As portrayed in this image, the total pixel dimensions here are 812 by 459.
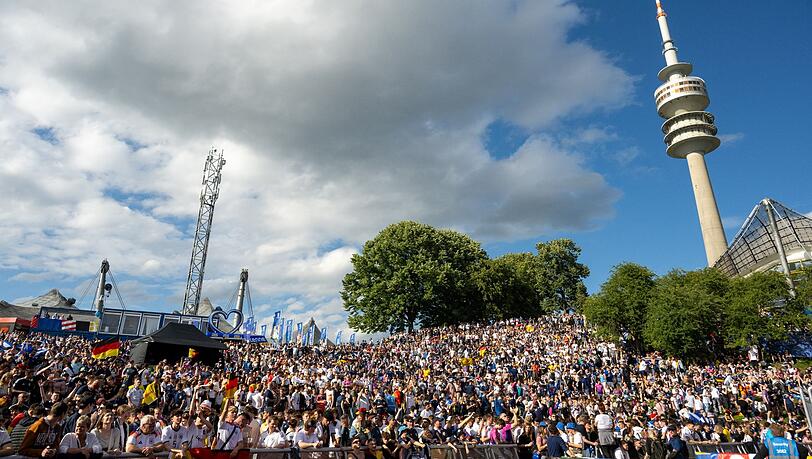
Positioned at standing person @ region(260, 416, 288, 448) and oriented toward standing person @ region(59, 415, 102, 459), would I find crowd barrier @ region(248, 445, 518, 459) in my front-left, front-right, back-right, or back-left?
back-left

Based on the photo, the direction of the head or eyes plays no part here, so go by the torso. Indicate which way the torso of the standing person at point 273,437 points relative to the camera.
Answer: toward the camera

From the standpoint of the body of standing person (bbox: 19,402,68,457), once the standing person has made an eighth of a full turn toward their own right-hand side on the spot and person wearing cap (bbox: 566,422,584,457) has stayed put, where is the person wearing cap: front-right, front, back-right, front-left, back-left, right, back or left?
left

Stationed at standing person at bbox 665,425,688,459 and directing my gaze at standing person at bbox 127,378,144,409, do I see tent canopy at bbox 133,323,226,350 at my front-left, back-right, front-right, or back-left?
front-right

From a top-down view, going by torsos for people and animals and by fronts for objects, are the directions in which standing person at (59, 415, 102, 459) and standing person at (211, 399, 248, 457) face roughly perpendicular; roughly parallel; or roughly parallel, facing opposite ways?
roughly parallel

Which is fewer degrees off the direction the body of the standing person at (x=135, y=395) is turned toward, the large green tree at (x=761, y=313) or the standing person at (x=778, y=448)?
the standing person

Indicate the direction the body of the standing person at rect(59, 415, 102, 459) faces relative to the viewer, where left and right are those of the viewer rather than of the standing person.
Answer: facing the viewer

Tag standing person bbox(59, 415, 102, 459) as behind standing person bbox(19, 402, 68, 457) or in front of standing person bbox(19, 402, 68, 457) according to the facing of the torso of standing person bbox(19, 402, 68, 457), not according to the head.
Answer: in front

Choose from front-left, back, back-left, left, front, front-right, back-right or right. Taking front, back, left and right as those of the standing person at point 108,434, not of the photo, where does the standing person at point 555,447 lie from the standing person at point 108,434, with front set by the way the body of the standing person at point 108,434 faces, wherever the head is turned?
left

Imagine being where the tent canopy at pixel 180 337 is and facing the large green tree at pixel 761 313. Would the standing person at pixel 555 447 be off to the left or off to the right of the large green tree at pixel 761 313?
right

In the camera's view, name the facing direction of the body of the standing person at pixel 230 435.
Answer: toward the camera

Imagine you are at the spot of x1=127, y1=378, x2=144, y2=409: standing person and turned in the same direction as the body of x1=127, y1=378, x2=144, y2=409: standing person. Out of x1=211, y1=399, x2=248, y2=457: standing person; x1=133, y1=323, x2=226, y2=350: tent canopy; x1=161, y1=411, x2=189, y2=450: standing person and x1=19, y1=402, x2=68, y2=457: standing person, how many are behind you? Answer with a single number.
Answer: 1

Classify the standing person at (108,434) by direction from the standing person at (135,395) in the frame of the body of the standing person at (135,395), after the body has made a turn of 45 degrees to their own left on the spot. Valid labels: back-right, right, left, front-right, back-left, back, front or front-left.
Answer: front-right

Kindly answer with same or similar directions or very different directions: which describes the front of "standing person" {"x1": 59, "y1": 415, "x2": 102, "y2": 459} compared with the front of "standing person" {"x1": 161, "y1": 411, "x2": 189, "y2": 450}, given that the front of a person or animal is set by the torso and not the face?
same or similar directions

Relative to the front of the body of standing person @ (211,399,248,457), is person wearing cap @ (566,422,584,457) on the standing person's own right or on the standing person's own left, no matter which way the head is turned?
on the standing person's own left

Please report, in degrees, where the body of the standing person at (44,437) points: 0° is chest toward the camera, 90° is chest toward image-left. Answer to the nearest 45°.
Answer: approximately 315°

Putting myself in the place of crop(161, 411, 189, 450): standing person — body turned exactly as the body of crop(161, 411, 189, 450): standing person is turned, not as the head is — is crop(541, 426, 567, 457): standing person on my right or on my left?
on my left
